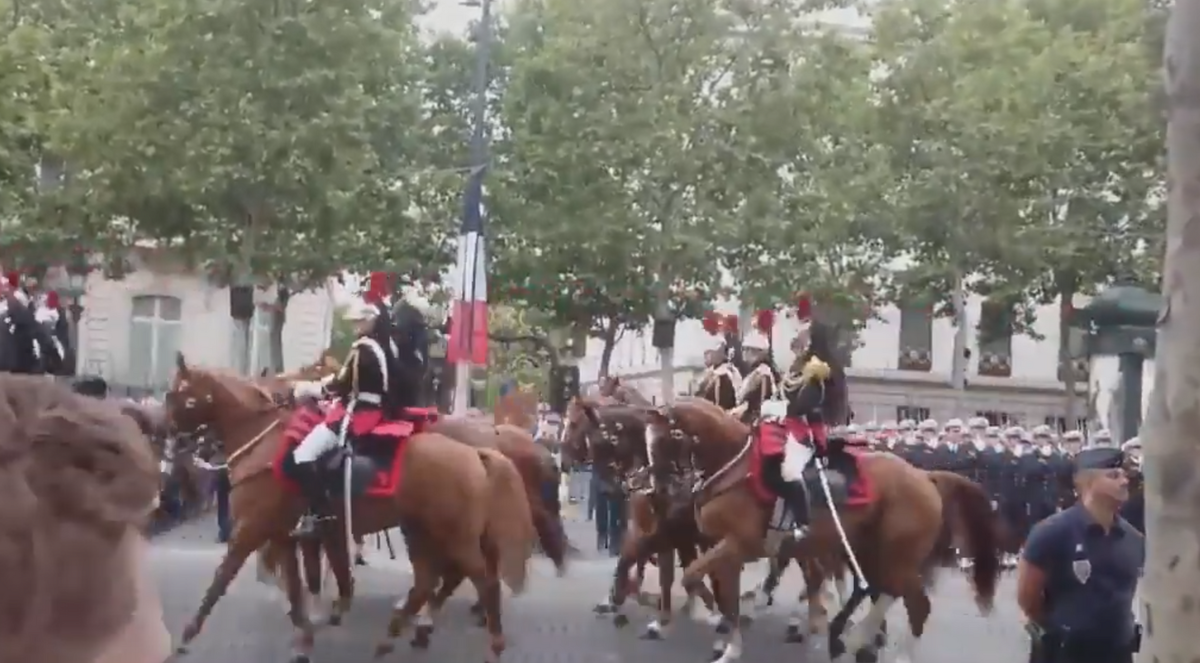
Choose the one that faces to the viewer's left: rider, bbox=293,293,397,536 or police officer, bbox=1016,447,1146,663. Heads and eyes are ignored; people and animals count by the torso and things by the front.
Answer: the rider

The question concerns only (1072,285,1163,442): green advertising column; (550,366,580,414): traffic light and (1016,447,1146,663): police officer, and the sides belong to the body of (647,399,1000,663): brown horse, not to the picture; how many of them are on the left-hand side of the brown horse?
1

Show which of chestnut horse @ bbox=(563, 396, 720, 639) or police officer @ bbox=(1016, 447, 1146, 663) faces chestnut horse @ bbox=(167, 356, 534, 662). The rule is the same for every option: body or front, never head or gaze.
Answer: chestnut horse @ bbox=(563, 396, 720, 639)

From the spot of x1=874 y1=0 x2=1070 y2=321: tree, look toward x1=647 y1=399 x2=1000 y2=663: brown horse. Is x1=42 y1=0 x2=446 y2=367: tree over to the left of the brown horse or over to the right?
right

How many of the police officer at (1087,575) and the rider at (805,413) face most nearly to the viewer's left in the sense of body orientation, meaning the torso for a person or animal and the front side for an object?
1

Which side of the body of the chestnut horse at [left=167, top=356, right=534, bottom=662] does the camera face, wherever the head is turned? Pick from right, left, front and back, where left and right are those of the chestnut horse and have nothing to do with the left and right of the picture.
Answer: left

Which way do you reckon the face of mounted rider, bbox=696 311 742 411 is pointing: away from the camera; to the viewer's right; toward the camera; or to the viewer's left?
to the viewer's left

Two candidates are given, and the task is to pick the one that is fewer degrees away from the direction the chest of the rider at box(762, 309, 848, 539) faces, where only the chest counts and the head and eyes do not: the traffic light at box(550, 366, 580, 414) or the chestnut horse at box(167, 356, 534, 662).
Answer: the chestnut horse

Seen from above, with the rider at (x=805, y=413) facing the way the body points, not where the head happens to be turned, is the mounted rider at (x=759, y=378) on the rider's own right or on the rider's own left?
on the rider's own right

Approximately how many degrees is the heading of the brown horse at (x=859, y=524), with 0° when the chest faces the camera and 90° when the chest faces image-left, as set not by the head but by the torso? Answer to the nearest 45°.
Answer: approximately 90°

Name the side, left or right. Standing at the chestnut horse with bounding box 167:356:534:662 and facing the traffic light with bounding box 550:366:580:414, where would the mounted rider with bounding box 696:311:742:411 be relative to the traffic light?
right

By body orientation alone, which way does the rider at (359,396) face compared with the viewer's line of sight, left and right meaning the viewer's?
facing to the left of the viewer

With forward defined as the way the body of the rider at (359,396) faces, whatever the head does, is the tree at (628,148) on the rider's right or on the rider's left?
on the rider's right

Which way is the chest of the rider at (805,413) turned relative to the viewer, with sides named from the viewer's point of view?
facing to the left of the viewer

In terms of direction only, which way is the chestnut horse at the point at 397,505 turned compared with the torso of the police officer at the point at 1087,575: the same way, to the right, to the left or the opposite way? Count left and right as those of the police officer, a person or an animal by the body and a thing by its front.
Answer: to the right

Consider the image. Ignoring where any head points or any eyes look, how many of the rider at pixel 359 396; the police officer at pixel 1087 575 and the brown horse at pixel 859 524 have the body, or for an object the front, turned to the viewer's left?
2

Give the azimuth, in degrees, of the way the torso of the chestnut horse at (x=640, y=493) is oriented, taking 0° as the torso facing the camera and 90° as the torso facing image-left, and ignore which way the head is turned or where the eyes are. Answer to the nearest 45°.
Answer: approximately 45°
